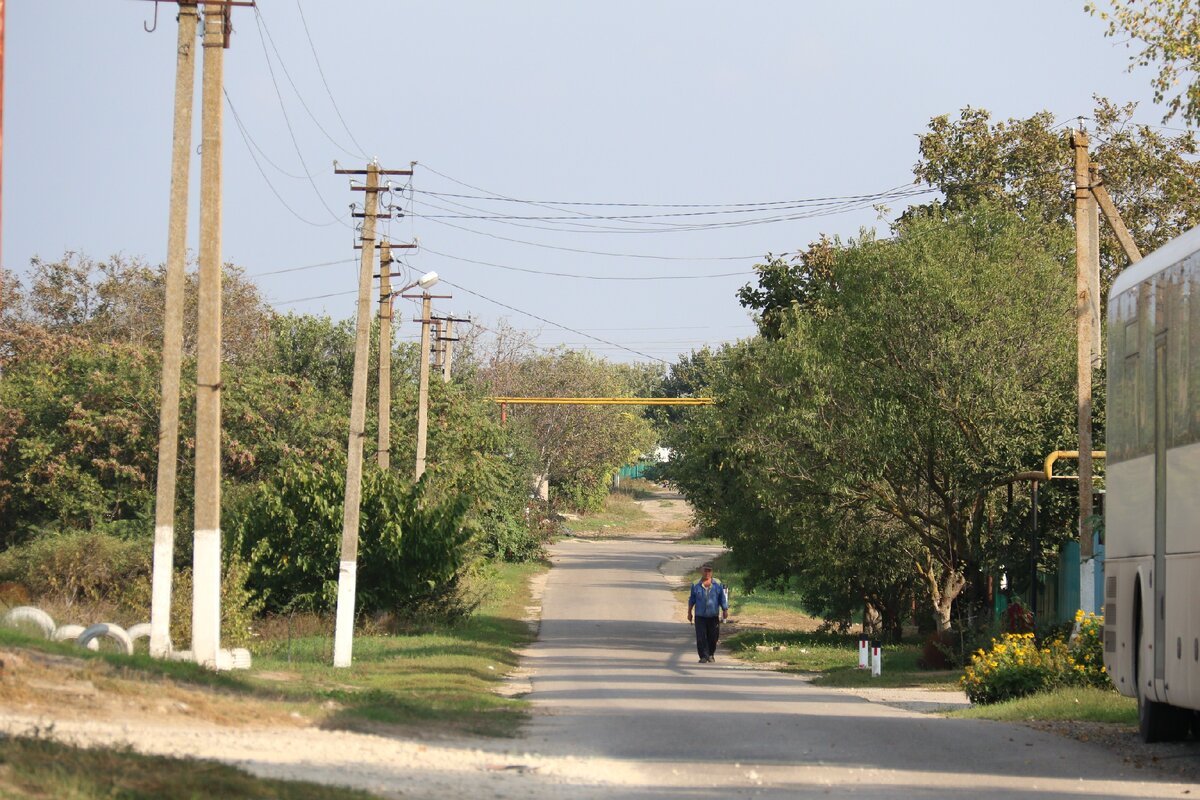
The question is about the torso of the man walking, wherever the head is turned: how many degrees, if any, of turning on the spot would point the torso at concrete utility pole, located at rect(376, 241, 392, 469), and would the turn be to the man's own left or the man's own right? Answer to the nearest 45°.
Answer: approximately 135° to the man's own right

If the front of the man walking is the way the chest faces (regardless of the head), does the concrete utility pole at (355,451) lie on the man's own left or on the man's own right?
on the man's own right

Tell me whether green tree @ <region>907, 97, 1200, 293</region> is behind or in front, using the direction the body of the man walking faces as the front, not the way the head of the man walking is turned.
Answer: behind

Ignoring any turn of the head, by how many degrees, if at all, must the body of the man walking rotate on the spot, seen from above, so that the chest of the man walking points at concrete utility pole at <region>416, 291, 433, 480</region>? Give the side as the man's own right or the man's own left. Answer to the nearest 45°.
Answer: approximately 135° to the man's own right

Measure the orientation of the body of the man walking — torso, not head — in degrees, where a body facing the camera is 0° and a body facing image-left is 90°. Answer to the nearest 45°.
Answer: approximately 0°

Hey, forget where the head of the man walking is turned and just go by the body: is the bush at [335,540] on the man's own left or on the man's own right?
on the man's own right

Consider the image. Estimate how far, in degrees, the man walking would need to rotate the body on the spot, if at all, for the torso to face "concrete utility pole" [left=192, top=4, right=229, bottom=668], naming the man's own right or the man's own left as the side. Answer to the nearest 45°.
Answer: approximately 45° to the man's own right

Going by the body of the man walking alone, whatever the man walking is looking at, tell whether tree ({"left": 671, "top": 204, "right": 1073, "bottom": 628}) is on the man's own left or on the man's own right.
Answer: on the man's own left

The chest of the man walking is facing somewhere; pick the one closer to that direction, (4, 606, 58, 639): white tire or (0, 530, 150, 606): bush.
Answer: the white tire

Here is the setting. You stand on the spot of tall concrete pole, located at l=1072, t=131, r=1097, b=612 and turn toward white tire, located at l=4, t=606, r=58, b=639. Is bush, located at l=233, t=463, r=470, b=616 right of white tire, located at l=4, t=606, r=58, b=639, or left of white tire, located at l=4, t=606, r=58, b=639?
right

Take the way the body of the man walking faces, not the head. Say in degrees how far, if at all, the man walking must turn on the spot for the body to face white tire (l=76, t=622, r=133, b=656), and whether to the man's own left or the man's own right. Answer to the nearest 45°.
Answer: approximately 45° to the man's own right
